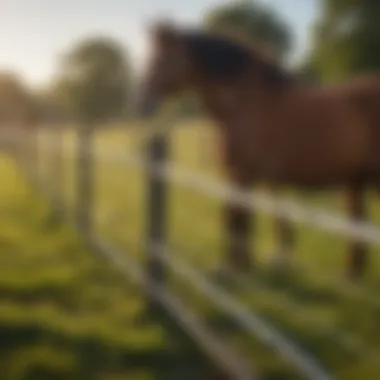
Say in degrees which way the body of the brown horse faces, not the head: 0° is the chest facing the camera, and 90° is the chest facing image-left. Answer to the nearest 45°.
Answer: approximately 90°
